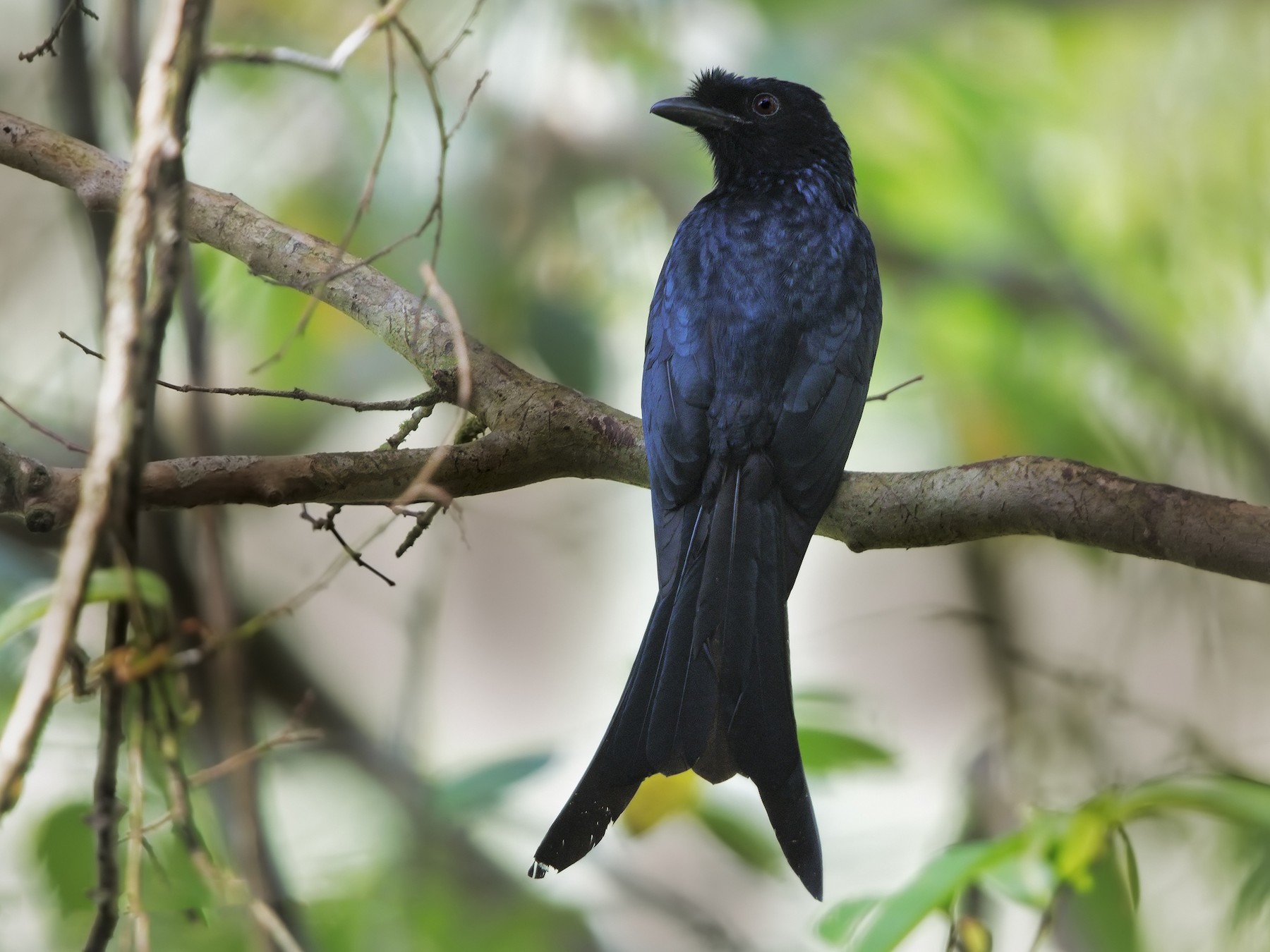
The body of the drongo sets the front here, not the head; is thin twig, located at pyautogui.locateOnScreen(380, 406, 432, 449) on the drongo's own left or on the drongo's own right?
on the drongo's own left

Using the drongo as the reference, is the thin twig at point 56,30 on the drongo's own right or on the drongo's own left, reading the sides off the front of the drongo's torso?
on the drongo's own left

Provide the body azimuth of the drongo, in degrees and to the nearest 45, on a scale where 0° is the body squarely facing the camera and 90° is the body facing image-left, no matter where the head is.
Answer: approximately 180°

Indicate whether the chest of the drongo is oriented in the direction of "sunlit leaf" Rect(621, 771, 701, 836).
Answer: yes

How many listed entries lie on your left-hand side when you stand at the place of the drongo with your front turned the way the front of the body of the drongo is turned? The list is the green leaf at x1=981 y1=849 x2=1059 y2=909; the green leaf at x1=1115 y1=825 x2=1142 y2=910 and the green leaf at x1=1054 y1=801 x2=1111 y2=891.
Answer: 0
